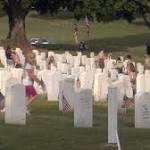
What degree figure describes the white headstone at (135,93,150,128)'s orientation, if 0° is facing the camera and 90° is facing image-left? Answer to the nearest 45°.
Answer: approximately 0°

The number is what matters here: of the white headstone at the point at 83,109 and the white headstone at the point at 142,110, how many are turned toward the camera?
2

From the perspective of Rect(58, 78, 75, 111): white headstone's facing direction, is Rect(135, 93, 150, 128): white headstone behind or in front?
in front

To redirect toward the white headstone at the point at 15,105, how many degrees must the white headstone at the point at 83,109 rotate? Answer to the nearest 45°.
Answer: approximately 90° to its right

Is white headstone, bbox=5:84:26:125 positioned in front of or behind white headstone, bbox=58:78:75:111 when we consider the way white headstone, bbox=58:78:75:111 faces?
in front

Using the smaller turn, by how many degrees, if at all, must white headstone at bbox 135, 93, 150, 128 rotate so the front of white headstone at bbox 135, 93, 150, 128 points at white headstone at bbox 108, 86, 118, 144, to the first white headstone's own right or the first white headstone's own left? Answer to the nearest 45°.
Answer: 0° — it already faces it

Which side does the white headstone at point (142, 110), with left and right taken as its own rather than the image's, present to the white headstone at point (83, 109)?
right

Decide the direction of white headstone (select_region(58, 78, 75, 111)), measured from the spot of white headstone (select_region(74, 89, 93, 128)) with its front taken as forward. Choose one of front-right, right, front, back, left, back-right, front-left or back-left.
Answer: back

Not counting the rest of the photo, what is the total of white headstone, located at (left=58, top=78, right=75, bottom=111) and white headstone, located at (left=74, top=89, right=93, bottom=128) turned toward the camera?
2
